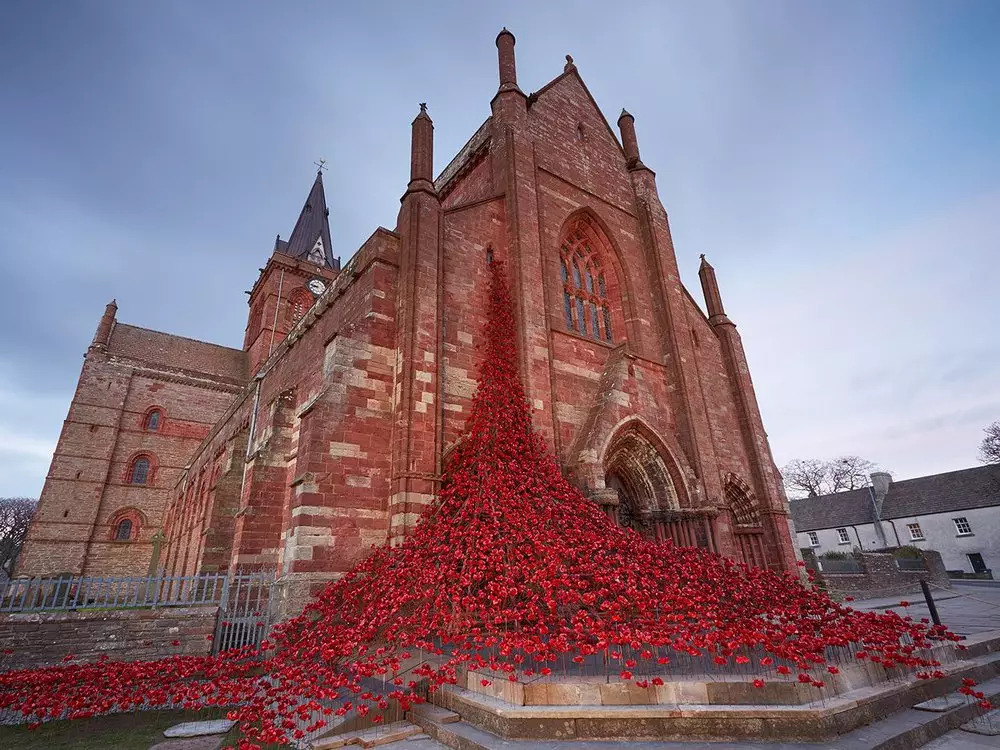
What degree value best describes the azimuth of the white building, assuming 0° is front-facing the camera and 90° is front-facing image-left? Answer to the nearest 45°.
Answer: approximately 45°

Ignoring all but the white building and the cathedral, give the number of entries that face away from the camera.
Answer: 0

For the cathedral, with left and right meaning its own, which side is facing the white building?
left

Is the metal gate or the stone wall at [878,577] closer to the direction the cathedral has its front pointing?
the stone wall

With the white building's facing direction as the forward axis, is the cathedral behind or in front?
in front

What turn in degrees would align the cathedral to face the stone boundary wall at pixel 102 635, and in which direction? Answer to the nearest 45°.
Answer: approximately 135° to its right

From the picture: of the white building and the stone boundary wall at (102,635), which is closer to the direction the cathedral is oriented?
the white building

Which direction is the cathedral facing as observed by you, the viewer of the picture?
facing the viewer and to the right of the viewer

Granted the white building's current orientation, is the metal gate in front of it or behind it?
in front
